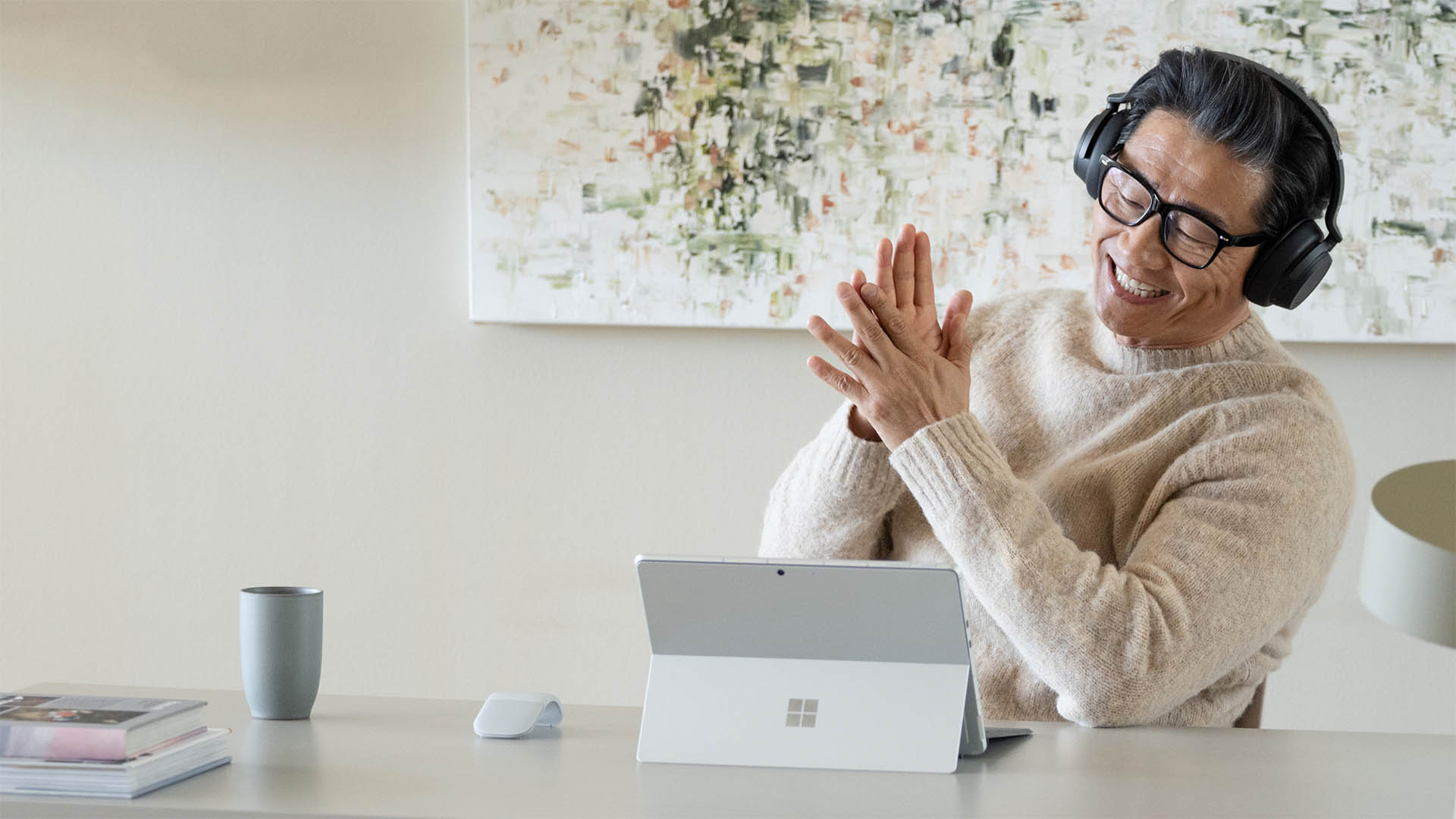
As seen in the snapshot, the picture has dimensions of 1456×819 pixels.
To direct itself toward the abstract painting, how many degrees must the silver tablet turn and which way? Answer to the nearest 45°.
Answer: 0° — it already faces it

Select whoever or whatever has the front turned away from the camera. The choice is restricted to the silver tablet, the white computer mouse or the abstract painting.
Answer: the silver tablet

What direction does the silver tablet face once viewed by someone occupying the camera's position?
facing away from the viewer

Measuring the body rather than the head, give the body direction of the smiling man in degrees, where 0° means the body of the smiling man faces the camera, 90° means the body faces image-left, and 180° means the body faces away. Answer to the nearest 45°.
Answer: approximately 45°

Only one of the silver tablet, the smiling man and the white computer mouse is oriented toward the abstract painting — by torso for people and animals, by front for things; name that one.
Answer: the silver tablet

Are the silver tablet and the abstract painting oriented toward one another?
yes

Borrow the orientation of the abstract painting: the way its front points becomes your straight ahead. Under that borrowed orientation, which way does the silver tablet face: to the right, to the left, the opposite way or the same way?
the opposite way

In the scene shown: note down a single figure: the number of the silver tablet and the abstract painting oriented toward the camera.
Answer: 1
